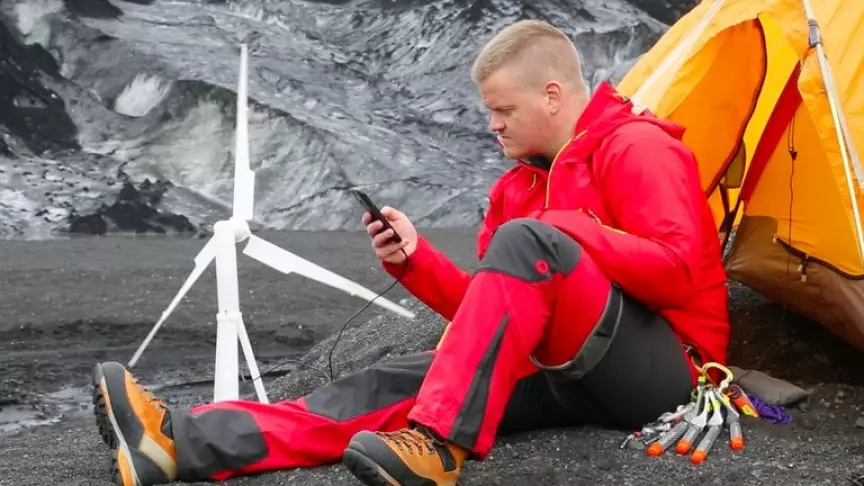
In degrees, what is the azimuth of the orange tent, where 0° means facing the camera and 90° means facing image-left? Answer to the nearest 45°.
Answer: approximately 45°

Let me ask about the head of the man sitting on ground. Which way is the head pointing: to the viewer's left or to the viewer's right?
to the viewer's left

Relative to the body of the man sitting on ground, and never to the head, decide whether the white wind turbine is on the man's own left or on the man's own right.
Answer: on the man's own right

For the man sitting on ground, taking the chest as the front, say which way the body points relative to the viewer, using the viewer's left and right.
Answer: facing to the left of the viewer

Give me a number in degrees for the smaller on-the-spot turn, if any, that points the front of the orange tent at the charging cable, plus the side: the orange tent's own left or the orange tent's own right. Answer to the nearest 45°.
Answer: approximately 45° to the orange tent's own right
